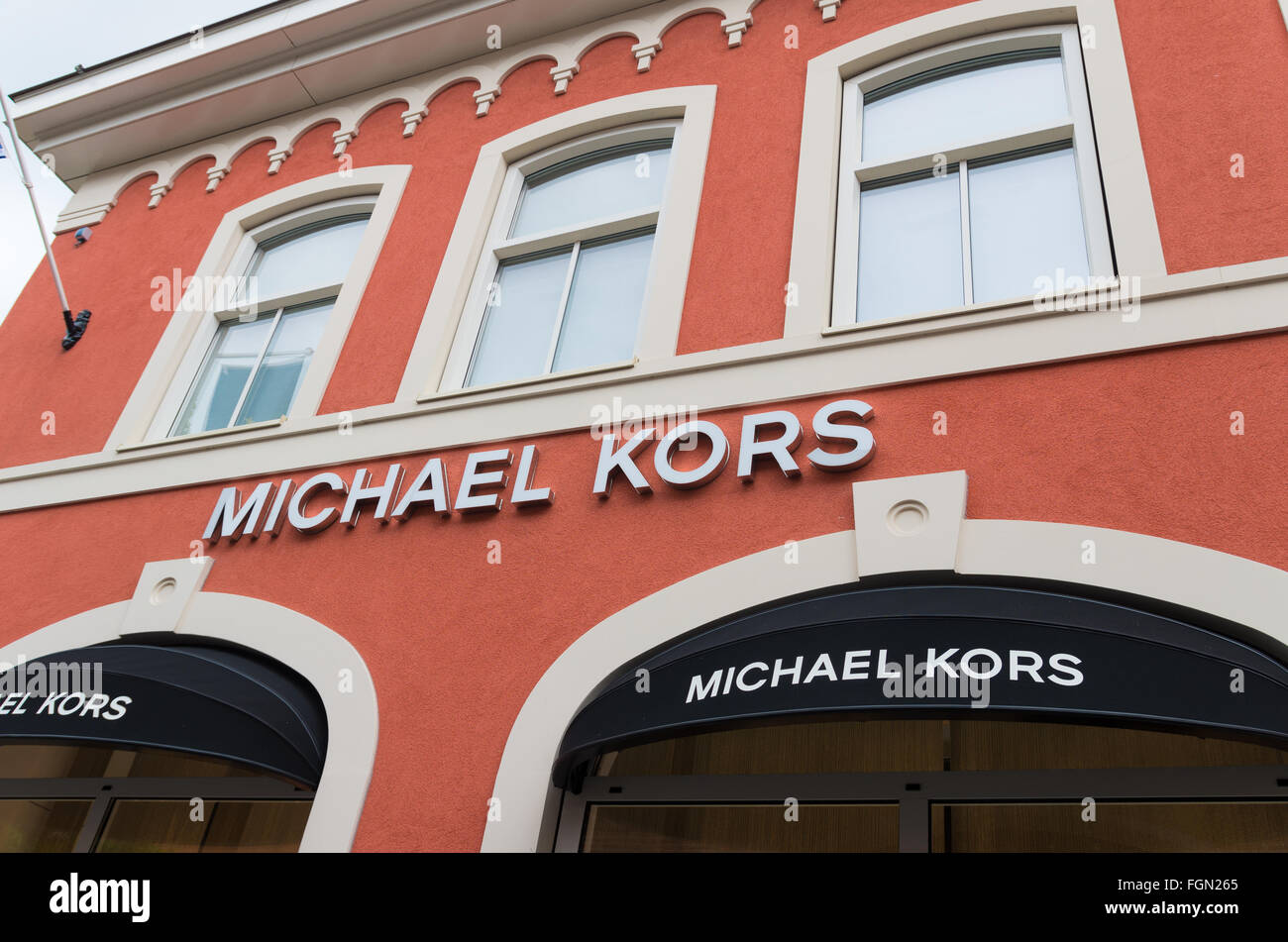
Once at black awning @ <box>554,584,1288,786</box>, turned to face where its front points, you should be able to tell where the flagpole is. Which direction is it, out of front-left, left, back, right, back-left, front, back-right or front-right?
right

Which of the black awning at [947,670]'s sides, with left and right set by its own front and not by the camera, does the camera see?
front

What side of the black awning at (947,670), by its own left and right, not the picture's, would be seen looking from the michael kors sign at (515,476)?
right
